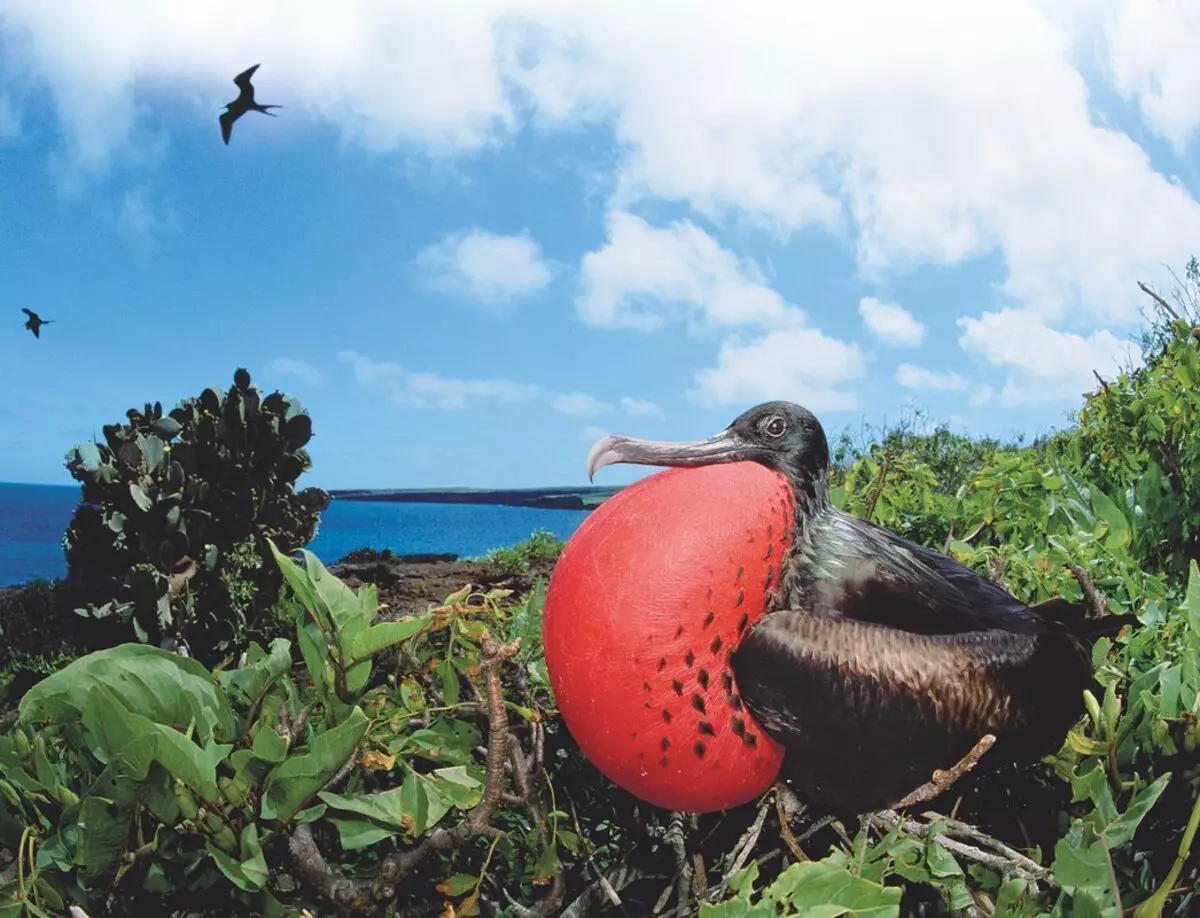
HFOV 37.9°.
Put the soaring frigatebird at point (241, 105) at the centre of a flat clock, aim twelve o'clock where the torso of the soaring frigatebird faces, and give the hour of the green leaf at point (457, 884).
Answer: The green leaf is roughly at 9 o'clock from the soaring frigatebird.

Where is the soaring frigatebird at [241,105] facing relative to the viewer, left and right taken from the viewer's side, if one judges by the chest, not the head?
facing to the left of the viewer

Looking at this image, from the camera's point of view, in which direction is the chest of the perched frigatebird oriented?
to the viewer's left

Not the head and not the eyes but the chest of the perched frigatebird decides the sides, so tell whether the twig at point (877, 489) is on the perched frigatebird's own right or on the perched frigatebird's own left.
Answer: on the perched frigatebird's own right

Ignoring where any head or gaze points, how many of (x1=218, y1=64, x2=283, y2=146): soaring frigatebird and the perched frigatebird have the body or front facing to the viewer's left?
2

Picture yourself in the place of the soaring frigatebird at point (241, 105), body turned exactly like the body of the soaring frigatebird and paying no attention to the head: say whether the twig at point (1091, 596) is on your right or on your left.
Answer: on your left
